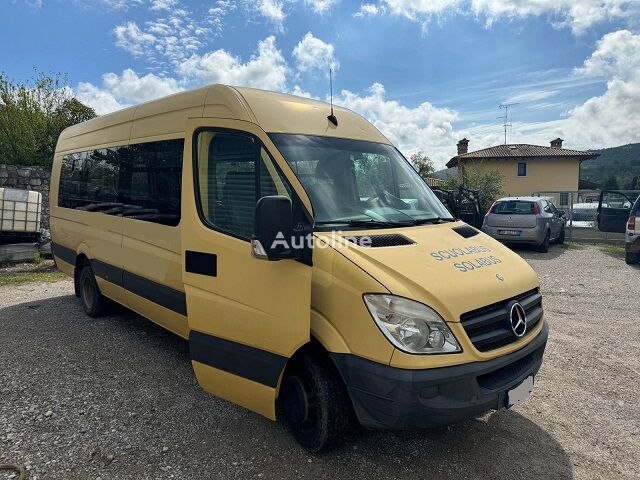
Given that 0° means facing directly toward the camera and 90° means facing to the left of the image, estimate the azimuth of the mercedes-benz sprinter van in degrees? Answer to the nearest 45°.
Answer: approximately 315°

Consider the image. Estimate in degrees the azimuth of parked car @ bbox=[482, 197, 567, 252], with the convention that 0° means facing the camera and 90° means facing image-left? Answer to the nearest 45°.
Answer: approximately 225°

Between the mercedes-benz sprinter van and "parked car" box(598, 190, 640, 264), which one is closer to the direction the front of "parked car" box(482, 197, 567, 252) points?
the parked car

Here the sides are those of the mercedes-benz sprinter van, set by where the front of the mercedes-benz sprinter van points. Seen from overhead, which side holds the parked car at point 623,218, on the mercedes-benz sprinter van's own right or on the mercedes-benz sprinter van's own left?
on the mercedes-benz sprinter van's own left

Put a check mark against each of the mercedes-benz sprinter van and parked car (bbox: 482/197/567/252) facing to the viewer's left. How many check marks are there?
0

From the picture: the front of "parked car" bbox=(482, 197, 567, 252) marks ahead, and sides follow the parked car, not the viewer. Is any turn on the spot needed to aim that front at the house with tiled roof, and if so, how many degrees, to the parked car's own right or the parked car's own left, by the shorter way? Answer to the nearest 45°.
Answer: approximately 45° to the parked car's own left

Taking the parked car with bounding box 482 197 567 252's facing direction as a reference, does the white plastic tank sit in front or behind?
behind

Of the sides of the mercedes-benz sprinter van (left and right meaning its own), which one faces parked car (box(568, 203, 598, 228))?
left
